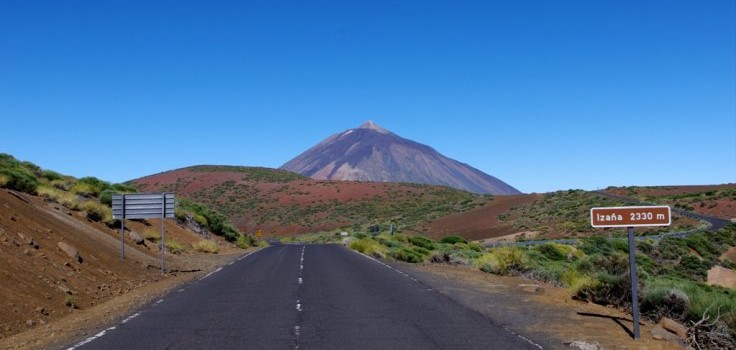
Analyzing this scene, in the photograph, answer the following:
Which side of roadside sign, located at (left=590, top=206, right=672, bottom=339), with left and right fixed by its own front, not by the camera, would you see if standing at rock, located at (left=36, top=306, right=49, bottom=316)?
right

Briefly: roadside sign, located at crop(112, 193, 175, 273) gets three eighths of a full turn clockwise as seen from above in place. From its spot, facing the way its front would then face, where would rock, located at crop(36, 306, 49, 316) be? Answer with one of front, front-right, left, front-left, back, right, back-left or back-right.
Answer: front-right

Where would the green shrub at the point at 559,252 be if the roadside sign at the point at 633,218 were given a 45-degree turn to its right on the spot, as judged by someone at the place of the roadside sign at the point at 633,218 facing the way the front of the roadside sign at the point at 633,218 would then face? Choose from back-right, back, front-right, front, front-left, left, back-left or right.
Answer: back-right

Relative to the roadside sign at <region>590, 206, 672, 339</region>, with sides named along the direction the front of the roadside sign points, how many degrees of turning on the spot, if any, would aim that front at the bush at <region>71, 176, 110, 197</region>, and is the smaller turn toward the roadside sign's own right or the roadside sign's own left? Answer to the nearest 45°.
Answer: approximately 135° to the roadside sign's own right

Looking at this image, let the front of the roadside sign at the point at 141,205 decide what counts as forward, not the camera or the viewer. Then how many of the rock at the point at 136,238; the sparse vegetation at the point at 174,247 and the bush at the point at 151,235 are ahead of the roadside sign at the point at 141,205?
3

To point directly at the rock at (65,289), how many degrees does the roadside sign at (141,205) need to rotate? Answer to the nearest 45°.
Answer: approximately 180°

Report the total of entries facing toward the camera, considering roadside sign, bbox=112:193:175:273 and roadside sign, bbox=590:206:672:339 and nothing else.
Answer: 1

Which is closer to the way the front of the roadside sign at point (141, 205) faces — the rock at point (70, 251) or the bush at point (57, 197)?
the bush

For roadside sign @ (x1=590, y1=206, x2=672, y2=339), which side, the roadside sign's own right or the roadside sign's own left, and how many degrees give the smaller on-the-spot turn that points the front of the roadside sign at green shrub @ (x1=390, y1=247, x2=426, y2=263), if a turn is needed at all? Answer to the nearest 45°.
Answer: approximately 135° to the roadside sign's own right

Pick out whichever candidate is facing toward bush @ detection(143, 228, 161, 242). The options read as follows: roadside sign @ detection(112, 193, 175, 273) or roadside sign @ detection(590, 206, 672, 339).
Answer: roadside sign @ detection(112, 193, 175, 273)

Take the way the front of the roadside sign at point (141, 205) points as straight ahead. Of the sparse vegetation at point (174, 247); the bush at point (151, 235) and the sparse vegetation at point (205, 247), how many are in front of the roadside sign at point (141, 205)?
3

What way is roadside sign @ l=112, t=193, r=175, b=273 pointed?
away from the camera
